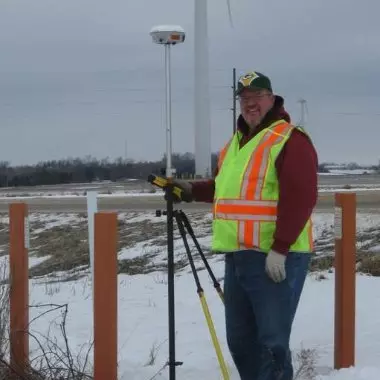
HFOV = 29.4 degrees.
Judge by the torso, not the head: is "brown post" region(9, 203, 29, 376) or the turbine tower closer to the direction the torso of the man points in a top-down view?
the brown post

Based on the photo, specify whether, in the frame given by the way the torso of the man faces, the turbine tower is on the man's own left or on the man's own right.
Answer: on the man's own right

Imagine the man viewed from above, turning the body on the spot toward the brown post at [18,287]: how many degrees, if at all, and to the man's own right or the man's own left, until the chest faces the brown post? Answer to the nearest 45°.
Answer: approximately 90° to the man's own right

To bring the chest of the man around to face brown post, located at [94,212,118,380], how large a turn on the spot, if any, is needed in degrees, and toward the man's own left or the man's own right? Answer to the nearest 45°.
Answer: approximately 45° to the man's own right

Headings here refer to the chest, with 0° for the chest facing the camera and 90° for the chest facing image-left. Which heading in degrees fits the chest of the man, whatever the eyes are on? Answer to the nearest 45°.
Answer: approximately 45°
